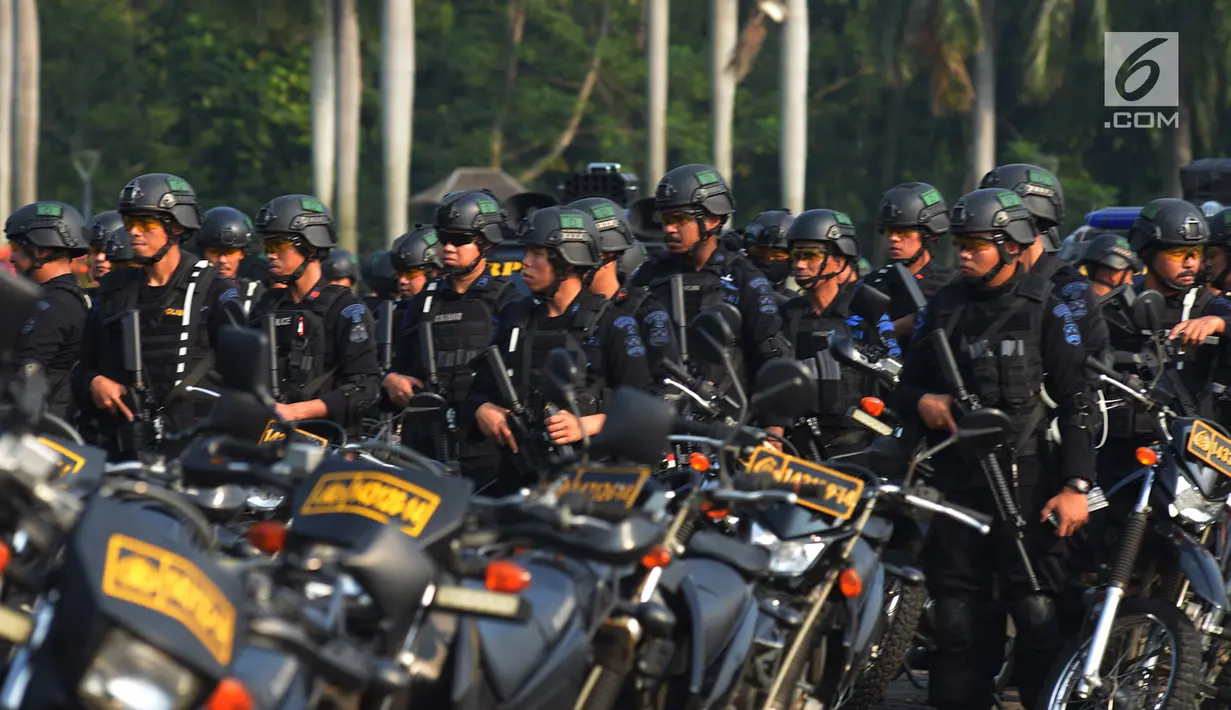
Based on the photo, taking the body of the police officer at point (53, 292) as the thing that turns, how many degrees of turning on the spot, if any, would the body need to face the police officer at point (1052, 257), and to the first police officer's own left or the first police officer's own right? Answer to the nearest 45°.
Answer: approximately 135° to the first police officer's own left

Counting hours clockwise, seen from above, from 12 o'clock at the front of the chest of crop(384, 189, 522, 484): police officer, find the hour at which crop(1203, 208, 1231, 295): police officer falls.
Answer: crop(1203, 208, 1231, 295): police officer is roughly at 8 o'clock from crop(384, 189, 522, 484): police officer.

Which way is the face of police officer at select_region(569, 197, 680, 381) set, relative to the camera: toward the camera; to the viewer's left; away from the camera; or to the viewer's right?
to the viewer's left

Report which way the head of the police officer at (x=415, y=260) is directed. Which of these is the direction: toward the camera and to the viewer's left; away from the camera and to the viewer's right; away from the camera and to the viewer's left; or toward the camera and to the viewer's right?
toward the camera and to the viewer's left

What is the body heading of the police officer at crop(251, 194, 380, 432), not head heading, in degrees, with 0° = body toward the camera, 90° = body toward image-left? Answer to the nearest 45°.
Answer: approximately 45°

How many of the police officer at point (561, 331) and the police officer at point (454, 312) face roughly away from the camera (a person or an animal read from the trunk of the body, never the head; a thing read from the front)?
0

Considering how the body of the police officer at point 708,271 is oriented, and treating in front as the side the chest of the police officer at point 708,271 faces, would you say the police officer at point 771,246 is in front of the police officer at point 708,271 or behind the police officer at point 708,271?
behind

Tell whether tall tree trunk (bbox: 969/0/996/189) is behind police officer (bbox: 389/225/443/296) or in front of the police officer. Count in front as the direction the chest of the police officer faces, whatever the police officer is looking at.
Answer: behind

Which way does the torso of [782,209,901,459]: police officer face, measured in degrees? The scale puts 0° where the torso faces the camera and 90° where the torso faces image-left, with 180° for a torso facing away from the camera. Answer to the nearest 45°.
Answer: approximately 45°

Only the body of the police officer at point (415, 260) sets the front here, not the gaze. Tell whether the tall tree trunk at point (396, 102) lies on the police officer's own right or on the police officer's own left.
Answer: on the police officer's own right

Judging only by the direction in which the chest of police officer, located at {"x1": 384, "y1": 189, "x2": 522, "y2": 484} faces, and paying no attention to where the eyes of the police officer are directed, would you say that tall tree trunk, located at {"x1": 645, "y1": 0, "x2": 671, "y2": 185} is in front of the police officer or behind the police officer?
behind

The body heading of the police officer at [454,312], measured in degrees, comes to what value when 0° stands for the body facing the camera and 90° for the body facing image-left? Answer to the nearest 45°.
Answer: approximately 45°
